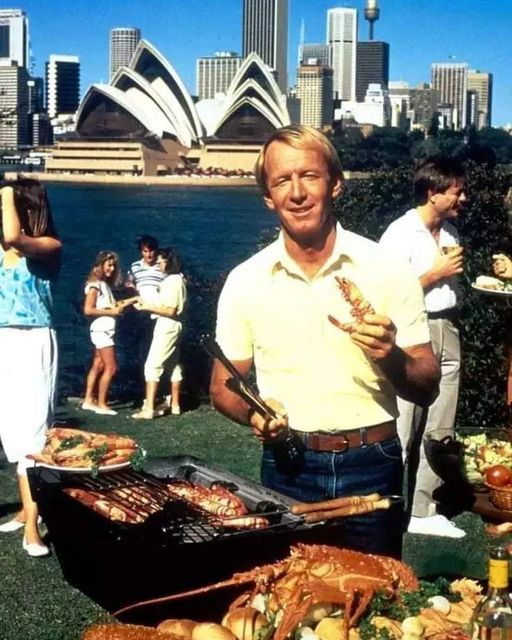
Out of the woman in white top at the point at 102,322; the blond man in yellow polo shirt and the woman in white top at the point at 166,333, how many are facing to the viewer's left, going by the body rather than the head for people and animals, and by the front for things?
1

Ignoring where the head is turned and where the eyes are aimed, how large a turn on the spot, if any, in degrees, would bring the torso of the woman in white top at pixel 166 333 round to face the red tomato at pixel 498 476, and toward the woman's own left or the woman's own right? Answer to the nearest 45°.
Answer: approximately 90° to the woman's own left

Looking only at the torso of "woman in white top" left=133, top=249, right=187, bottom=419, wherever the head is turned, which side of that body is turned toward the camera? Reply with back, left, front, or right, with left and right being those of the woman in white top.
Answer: left

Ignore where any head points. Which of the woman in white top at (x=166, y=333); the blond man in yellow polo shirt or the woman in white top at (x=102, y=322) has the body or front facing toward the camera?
the blond man in yellow polo shirt

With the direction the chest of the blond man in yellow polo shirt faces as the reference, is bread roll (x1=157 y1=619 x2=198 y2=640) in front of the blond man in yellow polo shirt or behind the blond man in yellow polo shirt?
in front

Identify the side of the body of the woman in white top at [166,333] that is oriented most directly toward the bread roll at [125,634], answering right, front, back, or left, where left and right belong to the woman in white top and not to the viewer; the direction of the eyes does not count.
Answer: left

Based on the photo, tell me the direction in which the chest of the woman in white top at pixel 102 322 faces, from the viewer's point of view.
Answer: to the viewer's right

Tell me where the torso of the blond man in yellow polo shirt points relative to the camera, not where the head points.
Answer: toward the camera

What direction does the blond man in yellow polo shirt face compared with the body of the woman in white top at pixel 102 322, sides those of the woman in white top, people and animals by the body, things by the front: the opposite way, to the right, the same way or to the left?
to the right

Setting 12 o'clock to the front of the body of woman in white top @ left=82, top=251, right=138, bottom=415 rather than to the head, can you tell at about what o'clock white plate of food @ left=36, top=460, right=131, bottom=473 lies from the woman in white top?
The white plate of food is roughly at 3 o'clock from the woman in white top.
